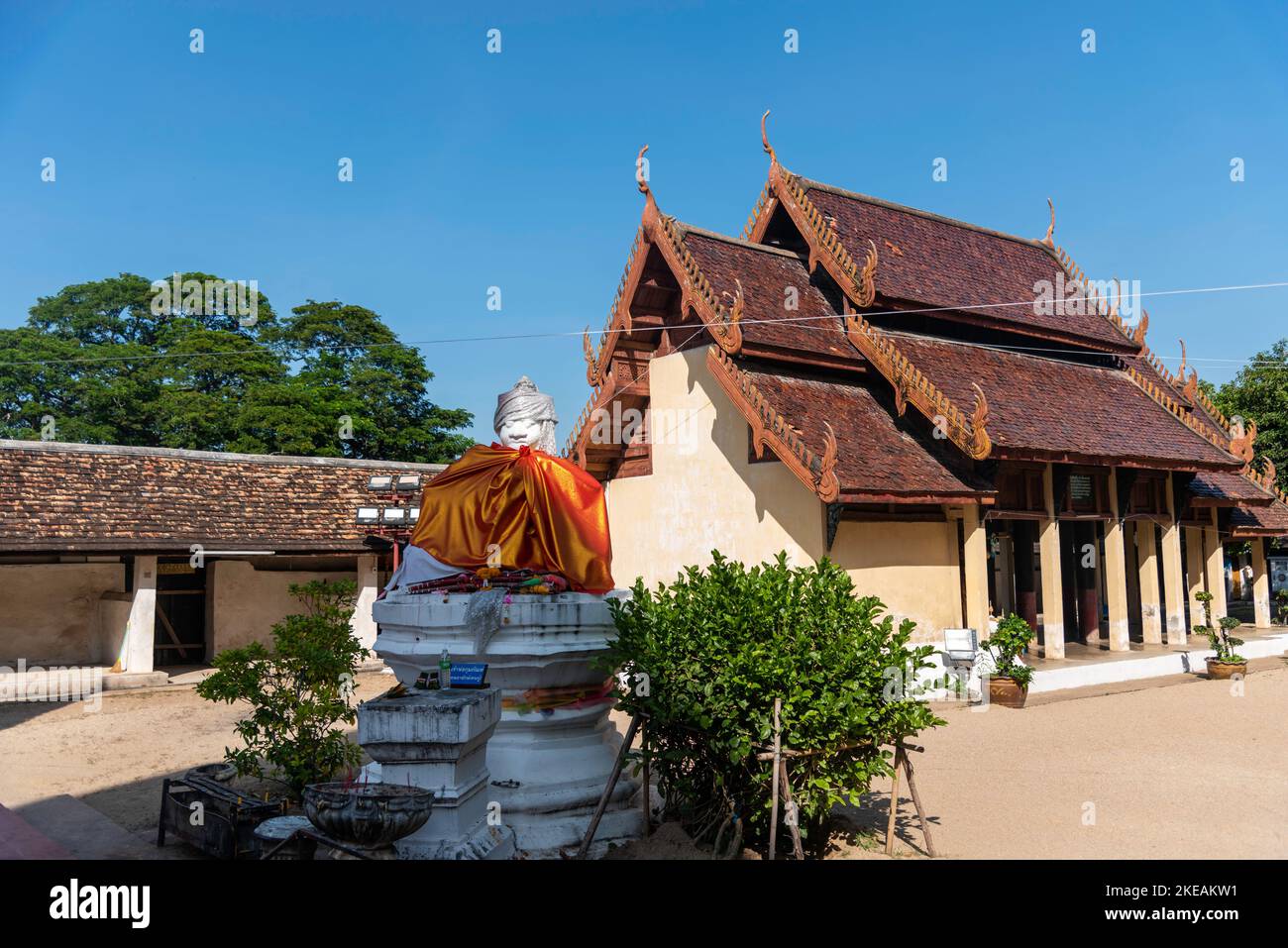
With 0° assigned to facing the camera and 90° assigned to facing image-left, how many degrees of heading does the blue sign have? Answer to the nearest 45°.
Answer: approximately 0°

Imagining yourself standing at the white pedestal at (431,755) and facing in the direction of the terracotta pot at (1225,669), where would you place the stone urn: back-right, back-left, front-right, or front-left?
back-right

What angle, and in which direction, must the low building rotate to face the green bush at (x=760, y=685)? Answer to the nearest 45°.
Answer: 0° — it already faces it

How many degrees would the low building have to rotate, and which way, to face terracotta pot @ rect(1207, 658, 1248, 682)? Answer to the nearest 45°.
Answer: approximately 45° to its left

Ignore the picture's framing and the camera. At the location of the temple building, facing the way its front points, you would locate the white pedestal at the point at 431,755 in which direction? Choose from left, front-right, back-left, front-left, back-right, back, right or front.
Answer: back-right

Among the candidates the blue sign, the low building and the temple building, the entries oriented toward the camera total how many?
2

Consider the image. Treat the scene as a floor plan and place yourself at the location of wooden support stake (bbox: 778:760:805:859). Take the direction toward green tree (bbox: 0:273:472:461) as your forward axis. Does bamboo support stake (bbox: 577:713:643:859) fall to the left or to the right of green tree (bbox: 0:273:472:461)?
left

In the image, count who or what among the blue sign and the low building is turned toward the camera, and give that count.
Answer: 2

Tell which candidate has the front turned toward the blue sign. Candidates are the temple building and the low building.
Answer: the low building

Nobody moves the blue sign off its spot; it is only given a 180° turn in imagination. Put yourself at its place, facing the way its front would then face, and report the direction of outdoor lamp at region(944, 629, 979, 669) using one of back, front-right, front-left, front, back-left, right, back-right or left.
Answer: front-right
